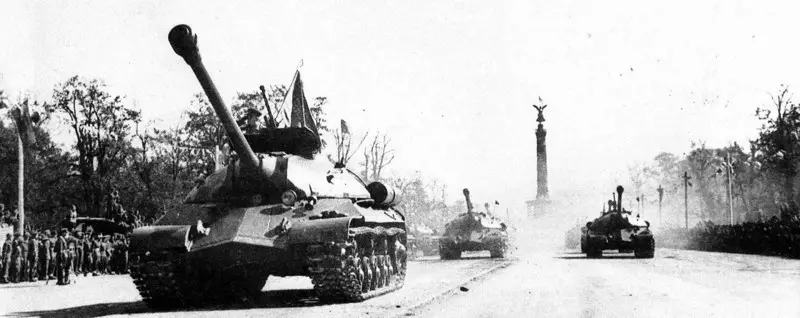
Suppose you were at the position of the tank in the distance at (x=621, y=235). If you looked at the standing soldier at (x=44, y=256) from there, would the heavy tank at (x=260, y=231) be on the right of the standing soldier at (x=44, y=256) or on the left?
left

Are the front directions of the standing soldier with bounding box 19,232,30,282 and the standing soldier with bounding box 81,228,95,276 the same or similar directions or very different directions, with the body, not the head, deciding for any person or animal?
same or similar directions

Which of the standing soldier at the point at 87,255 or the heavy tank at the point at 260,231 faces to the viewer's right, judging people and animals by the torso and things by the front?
the standing soldier

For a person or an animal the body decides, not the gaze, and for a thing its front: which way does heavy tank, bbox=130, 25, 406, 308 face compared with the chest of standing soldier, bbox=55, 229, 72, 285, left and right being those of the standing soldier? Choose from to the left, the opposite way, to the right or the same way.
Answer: to the right

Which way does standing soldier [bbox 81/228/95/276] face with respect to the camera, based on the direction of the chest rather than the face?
to the viewer's right

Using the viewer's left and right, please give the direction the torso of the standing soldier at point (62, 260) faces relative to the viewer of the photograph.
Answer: facing the viewer and to the right of the viewer

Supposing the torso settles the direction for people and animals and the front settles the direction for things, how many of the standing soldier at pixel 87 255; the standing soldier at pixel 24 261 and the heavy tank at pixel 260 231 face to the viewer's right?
2

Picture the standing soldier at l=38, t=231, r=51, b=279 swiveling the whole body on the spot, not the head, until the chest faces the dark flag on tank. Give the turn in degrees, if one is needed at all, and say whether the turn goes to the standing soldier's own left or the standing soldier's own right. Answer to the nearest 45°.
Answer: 0° — they already face it

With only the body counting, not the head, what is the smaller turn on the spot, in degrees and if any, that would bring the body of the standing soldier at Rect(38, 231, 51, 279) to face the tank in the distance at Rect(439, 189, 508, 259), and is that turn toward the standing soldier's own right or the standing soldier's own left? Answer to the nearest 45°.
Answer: approximately 45° to the standing soldier's own left

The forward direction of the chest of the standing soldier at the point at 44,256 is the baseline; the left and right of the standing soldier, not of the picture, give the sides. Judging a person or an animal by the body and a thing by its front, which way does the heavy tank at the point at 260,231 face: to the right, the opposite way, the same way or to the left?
to the right

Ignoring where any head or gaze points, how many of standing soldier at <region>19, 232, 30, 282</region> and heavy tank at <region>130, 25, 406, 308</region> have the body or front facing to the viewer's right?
1
